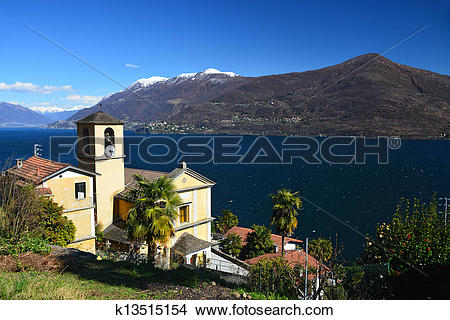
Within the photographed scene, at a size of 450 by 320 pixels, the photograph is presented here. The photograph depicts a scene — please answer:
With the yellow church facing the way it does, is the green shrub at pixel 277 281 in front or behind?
in front

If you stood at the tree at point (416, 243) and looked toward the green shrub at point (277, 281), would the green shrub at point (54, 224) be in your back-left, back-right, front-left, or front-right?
front-right

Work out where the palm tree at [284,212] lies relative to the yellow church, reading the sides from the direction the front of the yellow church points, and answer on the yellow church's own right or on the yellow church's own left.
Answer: on the yellow church's own left

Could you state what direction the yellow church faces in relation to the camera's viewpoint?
facing the viewer and to the right of the viewer

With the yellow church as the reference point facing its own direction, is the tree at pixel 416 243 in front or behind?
in front

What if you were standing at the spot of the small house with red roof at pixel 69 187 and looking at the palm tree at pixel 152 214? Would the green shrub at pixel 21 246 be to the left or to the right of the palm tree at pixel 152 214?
right

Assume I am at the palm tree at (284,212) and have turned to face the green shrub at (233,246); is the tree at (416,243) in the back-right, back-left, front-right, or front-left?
back-left

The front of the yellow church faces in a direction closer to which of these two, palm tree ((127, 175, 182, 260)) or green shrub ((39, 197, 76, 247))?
the palm tree
